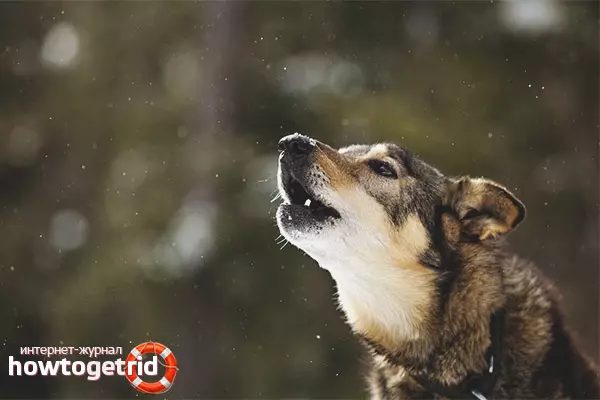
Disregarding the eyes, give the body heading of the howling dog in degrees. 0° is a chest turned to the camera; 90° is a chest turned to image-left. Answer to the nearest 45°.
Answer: approximately 90°
